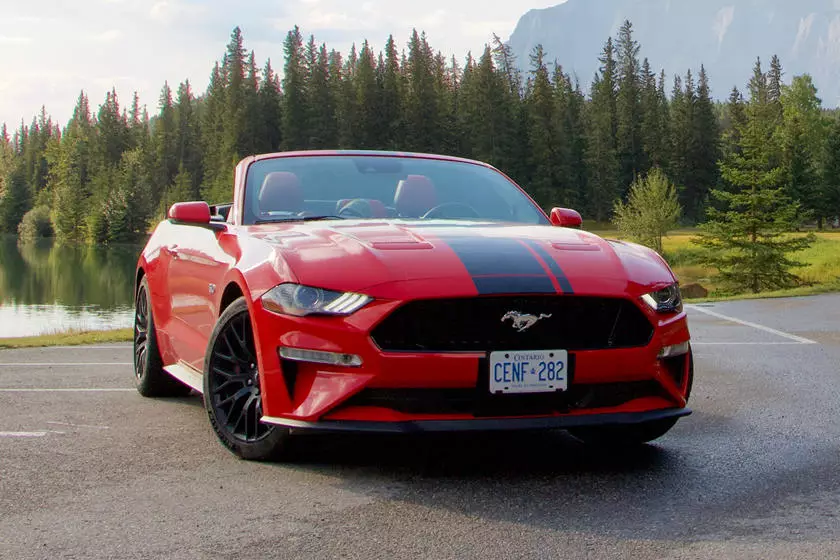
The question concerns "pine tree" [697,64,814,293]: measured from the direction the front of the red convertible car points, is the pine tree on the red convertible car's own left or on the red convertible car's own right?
on the red convertible car's own left
